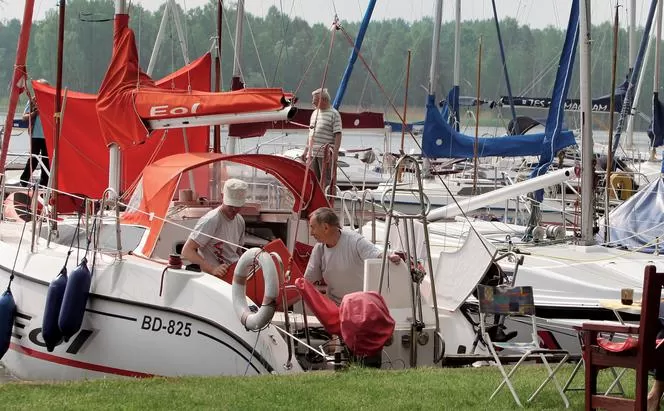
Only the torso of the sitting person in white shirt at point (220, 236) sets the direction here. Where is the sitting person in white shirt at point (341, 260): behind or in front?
in front

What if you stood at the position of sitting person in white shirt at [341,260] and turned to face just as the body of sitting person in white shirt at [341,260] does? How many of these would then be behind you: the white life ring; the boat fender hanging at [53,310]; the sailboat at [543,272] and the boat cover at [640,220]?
2

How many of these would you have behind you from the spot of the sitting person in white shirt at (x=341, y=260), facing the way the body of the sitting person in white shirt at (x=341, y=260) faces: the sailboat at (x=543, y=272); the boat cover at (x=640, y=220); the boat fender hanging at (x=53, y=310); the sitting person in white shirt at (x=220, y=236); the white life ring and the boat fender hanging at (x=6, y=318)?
2

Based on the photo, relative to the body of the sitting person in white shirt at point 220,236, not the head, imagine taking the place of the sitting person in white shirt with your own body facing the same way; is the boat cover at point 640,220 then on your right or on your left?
on your left

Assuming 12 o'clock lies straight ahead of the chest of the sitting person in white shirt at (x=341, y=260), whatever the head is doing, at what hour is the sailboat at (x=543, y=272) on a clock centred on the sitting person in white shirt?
The sailboat is roughly at 6 o'clock from the sitting person in white shirt.

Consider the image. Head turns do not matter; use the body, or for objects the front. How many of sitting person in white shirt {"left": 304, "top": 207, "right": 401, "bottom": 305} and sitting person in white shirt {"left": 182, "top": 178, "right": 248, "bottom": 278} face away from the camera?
0

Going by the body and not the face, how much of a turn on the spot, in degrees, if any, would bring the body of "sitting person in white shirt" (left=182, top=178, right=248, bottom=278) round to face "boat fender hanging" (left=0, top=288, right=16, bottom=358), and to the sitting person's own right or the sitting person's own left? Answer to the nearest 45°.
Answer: approximately 135° to the sitting person's own right

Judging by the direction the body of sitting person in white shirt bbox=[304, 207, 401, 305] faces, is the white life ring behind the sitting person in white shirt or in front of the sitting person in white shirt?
in front

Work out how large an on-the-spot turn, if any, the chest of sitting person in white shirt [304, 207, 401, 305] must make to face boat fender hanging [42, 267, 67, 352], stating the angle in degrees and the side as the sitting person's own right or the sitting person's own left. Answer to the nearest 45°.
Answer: approximately 45° to the sitting person's own right

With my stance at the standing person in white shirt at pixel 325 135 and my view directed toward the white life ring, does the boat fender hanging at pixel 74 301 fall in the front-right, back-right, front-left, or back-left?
front-right

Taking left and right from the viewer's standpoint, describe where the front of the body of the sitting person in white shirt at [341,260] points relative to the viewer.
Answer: facing the viewer and to the left of the viewer
